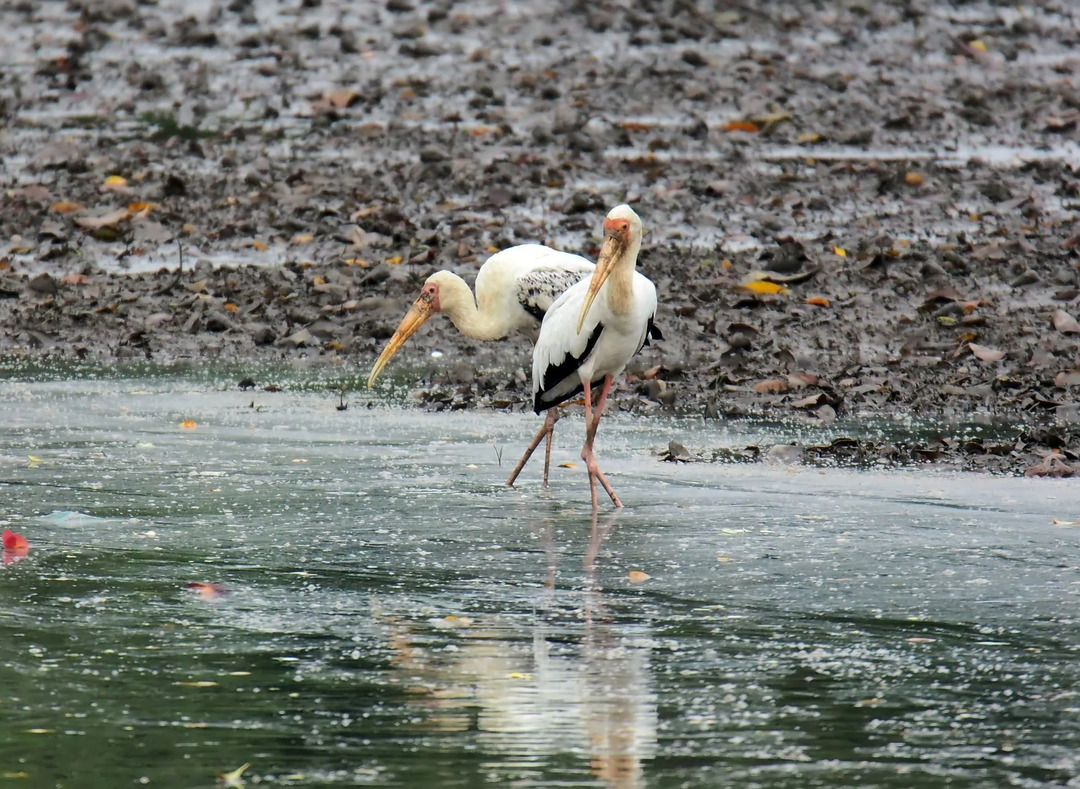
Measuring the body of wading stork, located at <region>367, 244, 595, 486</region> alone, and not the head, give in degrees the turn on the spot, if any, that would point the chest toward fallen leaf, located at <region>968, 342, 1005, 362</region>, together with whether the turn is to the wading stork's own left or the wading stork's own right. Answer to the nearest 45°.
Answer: approximately 135° to the wading stork's own right

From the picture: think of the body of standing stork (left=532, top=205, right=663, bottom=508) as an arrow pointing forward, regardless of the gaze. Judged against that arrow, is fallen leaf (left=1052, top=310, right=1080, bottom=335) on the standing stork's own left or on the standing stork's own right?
on the standing stork's own left

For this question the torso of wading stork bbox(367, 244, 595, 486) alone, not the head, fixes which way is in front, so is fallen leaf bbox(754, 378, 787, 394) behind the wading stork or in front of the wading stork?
behind

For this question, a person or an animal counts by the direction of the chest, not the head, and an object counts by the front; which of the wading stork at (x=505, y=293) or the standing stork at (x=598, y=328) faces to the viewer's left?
the wading stork

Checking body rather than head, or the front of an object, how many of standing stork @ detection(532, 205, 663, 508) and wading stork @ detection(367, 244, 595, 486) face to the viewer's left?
1

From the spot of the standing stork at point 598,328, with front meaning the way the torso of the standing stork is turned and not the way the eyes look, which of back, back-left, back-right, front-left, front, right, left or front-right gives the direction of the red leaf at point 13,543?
right

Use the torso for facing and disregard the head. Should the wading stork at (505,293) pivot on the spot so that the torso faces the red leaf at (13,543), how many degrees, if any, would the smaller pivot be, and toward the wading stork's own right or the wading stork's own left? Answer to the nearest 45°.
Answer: approximately 45° to the wading stork's own left

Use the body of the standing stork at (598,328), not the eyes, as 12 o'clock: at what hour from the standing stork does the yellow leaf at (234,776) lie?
The yellow leaf is roughly at 2 o'clock from the standing stork.

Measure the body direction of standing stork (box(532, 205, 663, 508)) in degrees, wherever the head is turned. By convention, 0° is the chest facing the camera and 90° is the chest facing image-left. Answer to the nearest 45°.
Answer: approximately 315°

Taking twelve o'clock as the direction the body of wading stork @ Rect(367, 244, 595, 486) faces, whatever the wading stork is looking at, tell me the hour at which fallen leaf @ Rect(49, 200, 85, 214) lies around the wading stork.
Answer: The fallen leaf is roughly at 2 o'clock from the wading stork.

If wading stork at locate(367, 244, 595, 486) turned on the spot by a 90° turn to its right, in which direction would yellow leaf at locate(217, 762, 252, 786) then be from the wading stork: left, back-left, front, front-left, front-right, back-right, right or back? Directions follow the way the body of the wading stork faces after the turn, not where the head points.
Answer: back

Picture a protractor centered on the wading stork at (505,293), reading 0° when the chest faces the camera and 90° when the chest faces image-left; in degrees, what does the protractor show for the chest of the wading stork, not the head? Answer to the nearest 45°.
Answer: approximately 90°

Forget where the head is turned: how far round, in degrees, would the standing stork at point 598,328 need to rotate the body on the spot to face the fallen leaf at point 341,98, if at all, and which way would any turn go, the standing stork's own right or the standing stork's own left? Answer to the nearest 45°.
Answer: approximately 135° to the standing stork's own left
